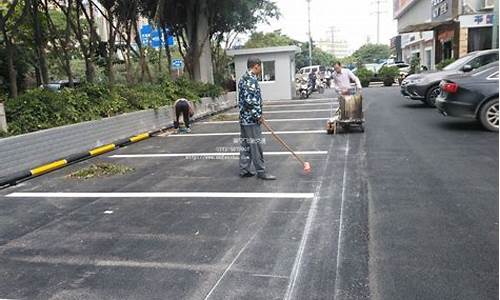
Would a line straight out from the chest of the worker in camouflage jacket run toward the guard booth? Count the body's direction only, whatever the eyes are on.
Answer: no

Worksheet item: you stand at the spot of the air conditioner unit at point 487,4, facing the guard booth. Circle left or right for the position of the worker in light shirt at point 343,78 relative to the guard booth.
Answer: left

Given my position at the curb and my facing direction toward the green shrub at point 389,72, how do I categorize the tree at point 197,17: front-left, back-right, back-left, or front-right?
front-left

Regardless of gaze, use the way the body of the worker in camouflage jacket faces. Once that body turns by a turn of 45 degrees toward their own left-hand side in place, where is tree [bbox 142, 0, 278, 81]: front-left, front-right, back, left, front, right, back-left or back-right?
front-left

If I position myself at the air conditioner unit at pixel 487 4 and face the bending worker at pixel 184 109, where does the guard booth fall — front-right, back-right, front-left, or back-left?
front-right

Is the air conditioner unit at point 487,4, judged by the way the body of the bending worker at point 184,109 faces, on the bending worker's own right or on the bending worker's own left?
on the bending worker's own right

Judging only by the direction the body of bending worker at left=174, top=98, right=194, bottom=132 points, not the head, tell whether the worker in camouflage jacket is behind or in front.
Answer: behind

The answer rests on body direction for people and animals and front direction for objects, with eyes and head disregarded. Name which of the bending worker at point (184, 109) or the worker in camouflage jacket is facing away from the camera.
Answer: the bending worker

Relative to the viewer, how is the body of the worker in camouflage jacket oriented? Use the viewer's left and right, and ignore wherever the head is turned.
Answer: facing to the right of the viewer
